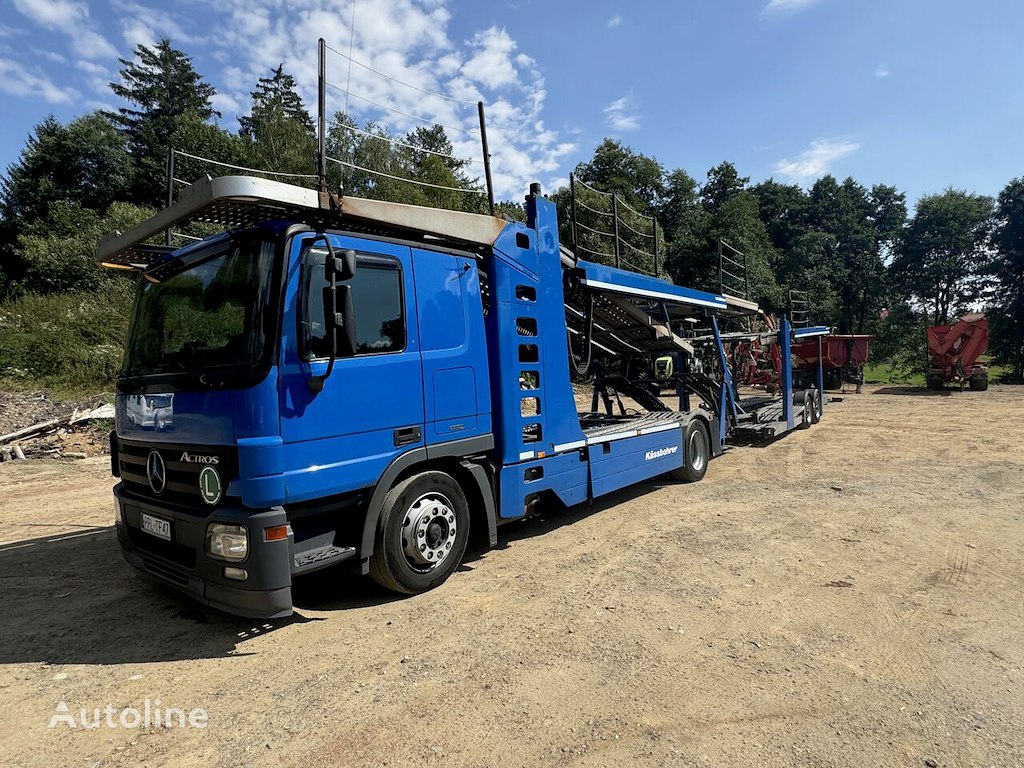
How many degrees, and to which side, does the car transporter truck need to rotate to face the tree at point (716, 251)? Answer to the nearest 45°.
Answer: approximately 180°

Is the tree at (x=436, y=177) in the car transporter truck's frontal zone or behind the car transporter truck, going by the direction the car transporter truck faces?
behind

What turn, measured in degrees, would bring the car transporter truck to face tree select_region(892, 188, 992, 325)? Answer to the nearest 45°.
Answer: approximately 180°

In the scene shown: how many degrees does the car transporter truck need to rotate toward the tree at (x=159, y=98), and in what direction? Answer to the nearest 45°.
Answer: approximately 90° to its right

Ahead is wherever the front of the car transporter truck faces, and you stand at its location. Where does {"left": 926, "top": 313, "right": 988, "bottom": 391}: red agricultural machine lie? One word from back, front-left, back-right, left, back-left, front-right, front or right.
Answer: back

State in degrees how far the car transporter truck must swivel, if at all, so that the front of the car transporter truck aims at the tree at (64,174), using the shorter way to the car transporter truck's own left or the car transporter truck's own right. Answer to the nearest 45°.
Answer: approximately 90° to the car transporter truck's own right

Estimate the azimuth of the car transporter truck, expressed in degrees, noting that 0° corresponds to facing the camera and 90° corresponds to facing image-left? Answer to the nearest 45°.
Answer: approximately 45°

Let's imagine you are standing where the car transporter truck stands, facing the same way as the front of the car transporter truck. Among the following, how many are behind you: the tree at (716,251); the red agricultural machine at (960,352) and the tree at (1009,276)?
3

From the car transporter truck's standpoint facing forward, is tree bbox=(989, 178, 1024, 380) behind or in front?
behind

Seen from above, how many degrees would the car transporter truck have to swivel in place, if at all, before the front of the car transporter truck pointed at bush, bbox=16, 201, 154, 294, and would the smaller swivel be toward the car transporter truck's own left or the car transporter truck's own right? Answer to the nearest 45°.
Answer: approximately 90° to the car transporter truck's own right
